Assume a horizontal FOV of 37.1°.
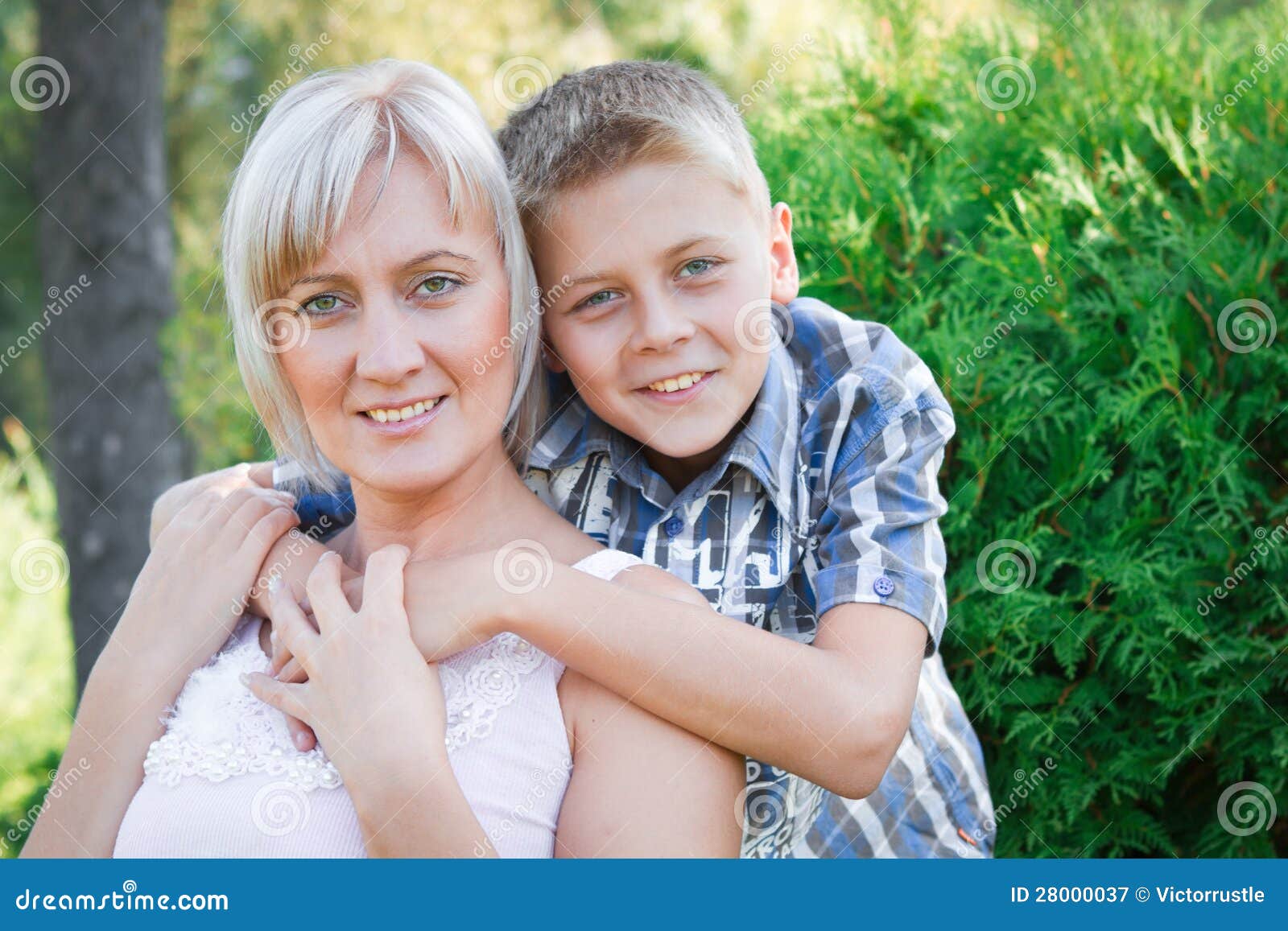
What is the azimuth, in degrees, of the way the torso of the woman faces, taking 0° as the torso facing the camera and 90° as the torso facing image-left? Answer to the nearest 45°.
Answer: approximately 45°

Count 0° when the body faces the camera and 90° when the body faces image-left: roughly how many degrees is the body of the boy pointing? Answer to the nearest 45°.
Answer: approximately 45°

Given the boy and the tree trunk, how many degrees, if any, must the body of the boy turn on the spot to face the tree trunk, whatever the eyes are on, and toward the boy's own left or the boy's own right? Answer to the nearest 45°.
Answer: approximately 90° to the boy's own right

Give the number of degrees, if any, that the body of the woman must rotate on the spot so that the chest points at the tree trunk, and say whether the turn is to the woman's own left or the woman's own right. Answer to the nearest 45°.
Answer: approximately 135° to the woman's own right
